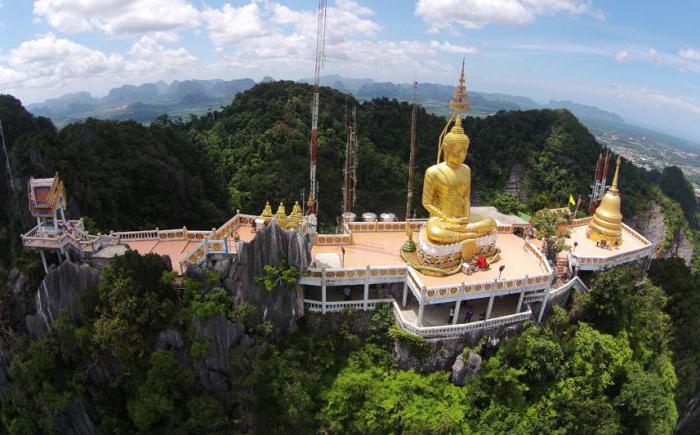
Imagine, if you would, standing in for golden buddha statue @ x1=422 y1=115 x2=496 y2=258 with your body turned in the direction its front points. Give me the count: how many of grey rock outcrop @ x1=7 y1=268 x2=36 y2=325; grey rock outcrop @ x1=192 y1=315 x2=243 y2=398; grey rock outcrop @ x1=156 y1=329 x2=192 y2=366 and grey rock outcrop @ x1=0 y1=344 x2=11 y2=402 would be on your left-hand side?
0

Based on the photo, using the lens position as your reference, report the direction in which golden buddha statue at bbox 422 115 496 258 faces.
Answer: facing the viewer and to the right of the viewer

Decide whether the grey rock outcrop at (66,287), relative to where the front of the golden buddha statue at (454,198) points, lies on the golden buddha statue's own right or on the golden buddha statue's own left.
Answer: on the golden buddha statue's own right

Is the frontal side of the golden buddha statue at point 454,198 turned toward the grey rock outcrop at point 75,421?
no

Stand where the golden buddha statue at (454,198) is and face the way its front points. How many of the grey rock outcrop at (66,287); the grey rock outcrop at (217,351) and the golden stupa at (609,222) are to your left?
1

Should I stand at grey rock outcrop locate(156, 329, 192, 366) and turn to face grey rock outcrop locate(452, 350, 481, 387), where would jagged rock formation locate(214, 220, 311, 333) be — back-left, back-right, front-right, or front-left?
front-left

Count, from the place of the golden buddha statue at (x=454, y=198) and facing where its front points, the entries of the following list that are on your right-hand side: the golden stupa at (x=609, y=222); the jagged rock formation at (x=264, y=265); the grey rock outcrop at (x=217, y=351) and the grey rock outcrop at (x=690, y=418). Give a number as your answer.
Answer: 2

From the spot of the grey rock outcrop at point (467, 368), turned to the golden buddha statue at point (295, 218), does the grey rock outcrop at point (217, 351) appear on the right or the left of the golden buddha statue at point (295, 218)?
left

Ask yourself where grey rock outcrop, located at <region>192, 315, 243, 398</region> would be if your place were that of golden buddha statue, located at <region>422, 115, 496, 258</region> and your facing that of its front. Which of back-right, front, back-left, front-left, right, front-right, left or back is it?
right

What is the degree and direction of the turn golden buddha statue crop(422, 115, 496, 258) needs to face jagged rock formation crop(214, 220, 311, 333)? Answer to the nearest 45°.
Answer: approximately 90° to its right

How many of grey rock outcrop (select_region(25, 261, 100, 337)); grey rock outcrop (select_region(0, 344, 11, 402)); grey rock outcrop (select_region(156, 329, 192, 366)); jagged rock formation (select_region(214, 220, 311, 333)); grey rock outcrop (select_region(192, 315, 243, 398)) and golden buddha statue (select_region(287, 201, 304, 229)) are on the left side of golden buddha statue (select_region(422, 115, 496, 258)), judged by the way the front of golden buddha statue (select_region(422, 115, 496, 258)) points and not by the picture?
0

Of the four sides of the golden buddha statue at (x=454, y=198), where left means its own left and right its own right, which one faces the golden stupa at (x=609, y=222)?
left

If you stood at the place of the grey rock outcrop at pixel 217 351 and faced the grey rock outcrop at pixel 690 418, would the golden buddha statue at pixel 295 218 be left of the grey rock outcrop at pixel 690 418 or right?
left

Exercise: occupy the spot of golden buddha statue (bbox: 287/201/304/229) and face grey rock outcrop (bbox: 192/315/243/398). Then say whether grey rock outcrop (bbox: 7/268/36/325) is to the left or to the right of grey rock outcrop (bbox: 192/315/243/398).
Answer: right
